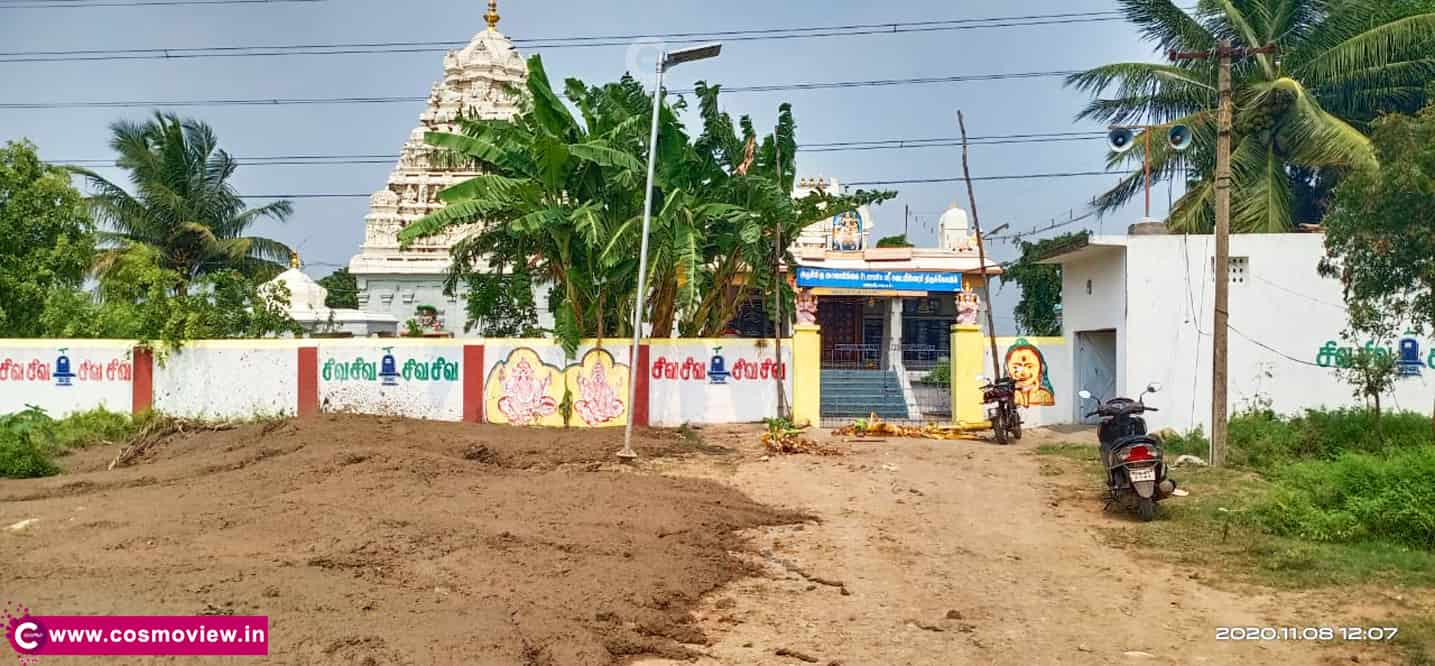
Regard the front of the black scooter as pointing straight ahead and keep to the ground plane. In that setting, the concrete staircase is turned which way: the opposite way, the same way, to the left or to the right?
the opposite way

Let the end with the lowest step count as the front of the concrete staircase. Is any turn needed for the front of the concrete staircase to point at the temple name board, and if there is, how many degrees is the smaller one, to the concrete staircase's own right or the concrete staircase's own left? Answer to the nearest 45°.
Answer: approximately 180°

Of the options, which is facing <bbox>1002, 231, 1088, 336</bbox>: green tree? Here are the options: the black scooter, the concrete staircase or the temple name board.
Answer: the black scooter

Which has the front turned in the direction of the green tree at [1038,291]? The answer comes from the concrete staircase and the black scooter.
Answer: the black scooter

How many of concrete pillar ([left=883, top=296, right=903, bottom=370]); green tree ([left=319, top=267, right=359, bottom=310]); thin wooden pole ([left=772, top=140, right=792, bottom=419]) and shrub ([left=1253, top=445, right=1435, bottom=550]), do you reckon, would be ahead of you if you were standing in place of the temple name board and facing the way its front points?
2

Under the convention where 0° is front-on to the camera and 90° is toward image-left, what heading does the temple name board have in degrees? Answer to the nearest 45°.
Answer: approximately 0°

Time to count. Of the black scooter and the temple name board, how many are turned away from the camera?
1

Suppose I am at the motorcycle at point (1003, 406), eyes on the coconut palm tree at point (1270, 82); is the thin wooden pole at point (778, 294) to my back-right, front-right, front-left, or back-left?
back-left

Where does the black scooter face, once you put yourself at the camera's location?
facing away from the viewer

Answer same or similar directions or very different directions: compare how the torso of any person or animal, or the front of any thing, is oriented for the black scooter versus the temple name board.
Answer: very different directions
